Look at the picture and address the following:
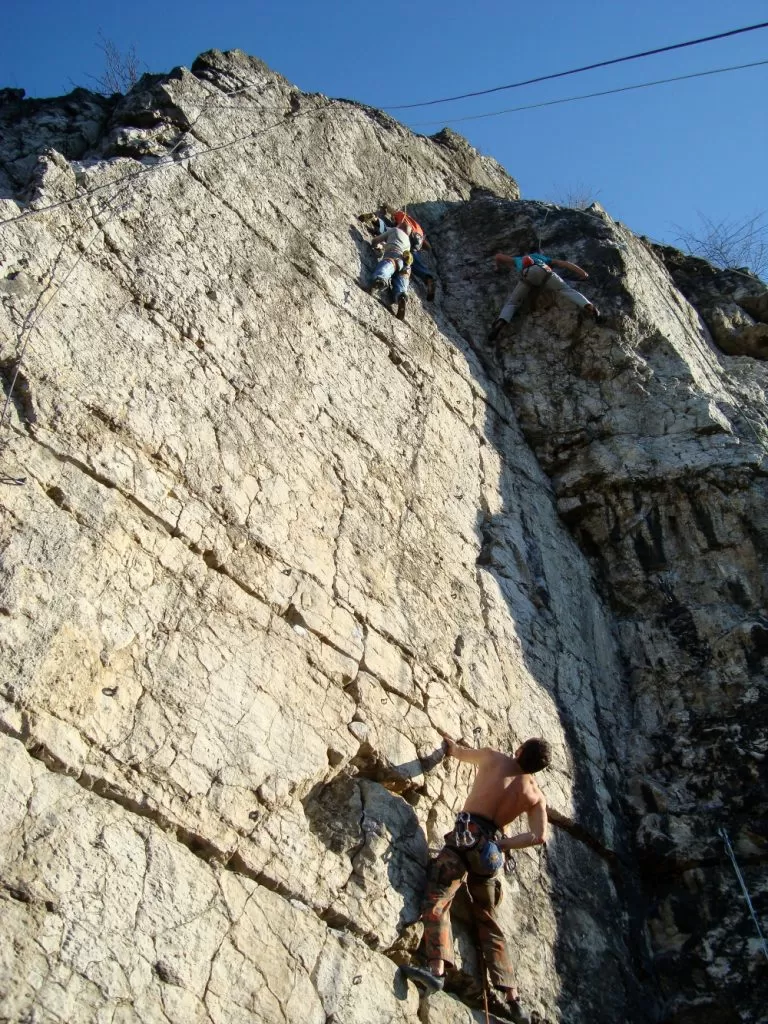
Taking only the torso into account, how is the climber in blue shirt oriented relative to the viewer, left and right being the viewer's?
facing away from the viewer

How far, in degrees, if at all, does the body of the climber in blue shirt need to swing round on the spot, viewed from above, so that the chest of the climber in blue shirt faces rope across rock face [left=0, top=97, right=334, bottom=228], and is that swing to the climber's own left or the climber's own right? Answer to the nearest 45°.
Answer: approximately 135° to the climber's own left
